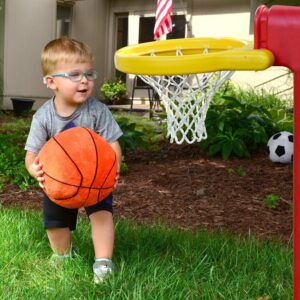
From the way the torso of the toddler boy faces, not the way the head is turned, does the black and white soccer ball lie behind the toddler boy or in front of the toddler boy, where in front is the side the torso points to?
behind

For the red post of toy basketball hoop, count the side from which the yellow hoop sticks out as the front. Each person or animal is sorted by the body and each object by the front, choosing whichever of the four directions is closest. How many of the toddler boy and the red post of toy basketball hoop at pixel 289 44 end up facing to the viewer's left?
1

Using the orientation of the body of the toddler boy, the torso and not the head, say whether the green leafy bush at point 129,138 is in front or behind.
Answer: behind

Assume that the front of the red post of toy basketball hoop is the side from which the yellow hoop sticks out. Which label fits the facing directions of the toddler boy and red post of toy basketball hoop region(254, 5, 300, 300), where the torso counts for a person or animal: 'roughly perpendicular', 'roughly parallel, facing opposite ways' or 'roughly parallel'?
roughly perpendicular

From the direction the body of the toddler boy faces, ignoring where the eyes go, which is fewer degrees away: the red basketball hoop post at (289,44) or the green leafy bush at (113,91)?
the red basketball hoop post

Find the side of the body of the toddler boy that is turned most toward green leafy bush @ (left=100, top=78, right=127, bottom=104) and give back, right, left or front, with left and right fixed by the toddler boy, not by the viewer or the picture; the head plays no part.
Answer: back

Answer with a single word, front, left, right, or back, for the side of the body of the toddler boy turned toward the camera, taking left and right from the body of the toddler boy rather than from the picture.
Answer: front

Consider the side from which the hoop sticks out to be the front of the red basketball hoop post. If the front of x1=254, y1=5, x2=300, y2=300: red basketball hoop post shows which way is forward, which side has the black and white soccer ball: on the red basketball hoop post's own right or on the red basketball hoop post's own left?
on the red basketball hoop post's own right

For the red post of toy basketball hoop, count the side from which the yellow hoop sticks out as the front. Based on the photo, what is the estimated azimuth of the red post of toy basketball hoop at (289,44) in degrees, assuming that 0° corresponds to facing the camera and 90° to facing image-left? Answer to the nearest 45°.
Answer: approximately 90°

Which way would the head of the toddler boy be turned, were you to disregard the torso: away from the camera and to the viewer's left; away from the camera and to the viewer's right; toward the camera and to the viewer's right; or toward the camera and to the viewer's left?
toward the camera and to the viewer's right

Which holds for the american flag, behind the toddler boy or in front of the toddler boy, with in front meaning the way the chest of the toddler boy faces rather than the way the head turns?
behind
